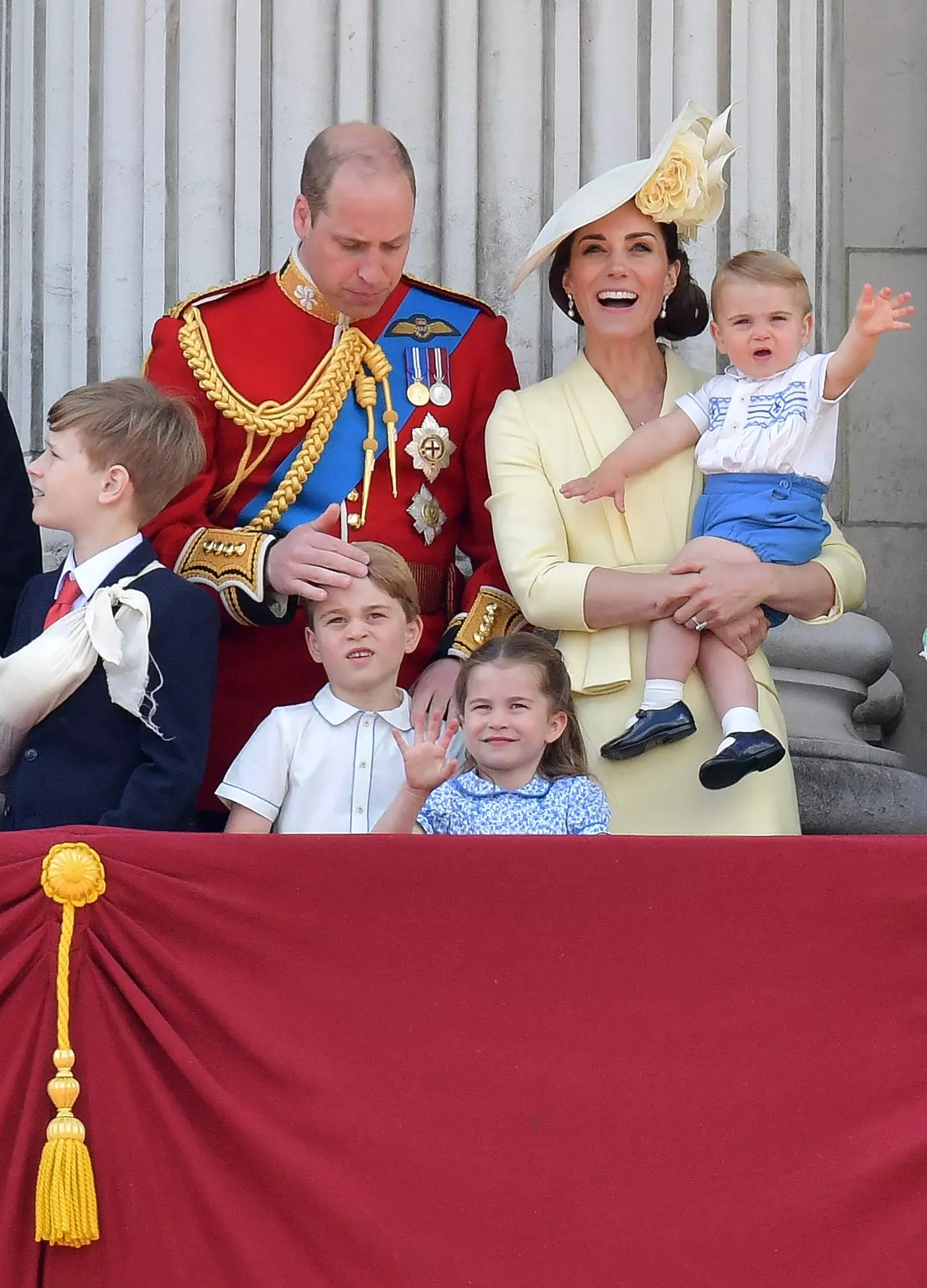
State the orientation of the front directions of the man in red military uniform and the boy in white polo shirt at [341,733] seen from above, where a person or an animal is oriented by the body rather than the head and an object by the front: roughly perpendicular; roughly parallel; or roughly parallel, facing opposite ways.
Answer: roughly parallel

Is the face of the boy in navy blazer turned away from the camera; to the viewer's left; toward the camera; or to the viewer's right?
to the viewer's left

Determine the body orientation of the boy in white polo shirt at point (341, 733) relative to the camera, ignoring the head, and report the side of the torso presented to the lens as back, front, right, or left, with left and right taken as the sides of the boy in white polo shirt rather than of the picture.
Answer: front

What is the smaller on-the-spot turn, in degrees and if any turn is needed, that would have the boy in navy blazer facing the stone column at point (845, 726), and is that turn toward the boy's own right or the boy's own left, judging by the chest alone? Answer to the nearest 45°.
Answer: approximately 180°

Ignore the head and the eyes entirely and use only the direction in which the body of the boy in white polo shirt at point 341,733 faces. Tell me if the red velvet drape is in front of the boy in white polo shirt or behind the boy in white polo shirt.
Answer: in front

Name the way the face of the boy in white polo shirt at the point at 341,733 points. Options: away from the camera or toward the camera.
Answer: toward the camera

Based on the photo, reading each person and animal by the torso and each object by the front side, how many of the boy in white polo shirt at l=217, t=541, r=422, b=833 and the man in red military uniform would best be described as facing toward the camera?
2
